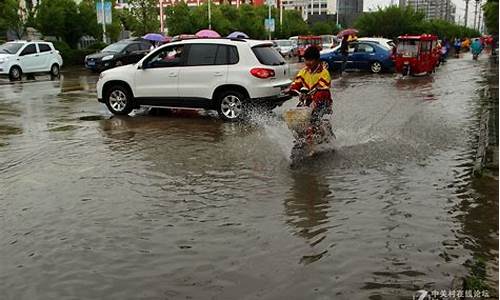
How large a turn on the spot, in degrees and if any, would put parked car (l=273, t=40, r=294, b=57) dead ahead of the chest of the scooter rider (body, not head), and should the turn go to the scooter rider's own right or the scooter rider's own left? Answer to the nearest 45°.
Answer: approximately 135° to the scooter rider's own right

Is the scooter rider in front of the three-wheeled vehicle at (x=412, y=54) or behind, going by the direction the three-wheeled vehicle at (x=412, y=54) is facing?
in front

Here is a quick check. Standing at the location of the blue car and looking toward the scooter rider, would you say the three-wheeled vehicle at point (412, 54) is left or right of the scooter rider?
left

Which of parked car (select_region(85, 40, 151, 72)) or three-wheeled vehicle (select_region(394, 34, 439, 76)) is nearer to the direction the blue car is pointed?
the parked car

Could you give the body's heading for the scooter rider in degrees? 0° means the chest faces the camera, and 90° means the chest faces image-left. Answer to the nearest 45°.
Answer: approximately 45°

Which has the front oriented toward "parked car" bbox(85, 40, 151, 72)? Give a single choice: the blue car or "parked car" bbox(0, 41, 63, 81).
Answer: the blue car

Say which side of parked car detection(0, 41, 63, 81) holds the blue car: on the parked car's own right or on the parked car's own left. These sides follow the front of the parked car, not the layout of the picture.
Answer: on the parked car's own left

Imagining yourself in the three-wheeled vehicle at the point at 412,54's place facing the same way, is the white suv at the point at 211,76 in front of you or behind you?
in front

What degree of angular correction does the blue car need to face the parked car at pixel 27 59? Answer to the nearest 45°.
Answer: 0° — it already faces it

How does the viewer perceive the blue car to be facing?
facing to the left of the viewer

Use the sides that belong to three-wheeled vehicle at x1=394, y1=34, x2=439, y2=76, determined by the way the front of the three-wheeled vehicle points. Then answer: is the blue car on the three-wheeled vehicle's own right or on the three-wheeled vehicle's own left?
on the three-wheeled vehicle's own right
